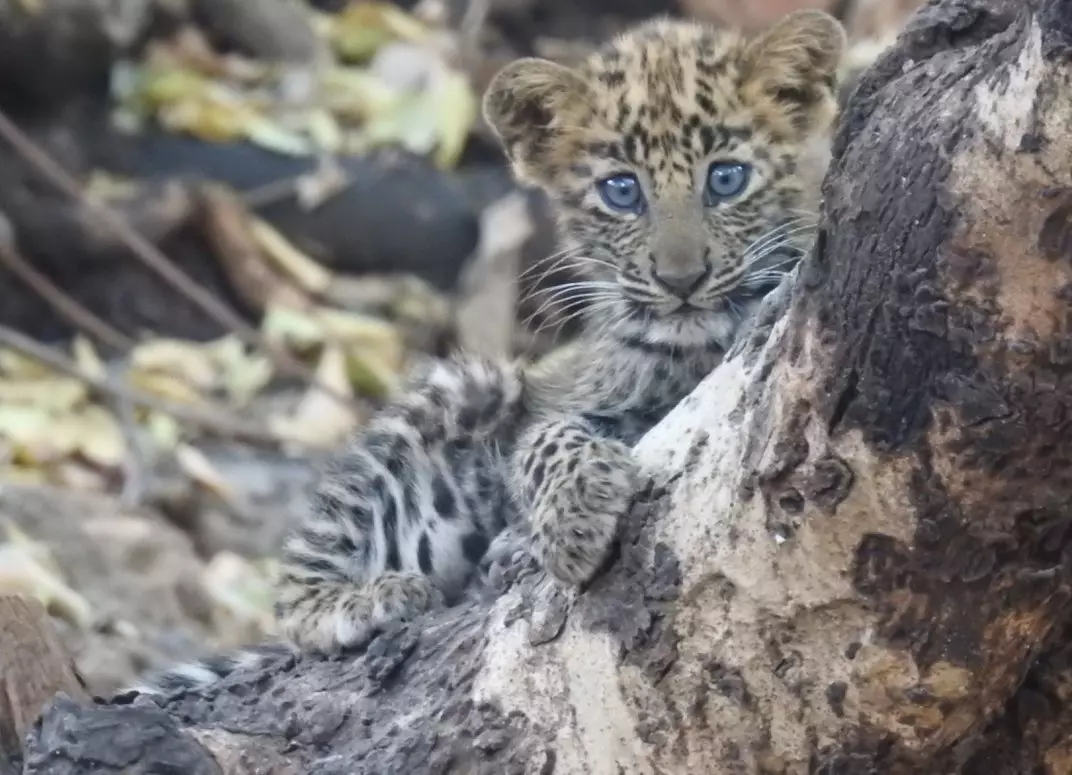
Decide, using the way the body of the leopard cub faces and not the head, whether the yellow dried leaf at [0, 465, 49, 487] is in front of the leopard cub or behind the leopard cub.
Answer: behind

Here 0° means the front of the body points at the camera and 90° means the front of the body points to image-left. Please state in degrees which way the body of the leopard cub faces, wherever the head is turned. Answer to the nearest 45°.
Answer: approximately 315°

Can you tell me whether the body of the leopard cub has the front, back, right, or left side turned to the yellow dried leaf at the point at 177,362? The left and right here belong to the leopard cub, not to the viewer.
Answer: back

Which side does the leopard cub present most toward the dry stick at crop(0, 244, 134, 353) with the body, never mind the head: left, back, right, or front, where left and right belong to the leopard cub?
back

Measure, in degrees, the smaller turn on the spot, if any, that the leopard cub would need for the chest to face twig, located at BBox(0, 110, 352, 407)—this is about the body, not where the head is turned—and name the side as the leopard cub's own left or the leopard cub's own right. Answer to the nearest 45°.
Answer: approximately 180°

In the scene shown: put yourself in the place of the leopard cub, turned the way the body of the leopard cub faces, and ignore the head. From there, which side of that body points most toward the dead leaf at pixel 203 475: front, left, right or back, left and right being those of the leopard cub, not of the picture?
back

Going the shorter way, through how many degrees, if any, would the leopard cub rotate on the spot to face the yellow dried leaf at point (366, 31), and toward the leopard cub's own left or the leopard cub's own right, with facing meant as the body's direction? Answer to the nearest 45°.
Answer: approximately 135° to the leopard cub's own left
